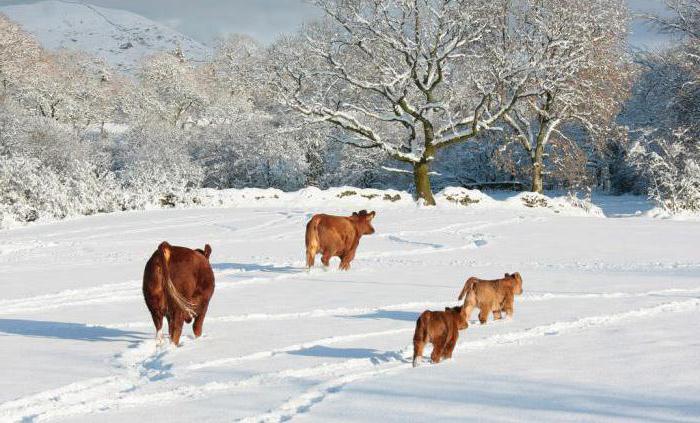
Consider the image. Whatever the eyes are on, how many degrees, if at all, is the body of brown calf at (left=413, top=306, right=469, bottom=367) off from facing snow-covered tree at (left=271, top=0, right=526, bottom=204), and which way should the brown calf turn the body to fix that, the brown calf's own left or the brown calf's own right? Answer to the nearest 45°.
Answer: approximately 45° to the brown calf's own left

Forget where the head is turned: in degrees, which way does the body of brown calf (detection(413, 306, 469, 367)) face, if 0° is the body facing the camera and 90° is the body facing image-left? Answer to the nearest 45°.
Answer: approximately 225°

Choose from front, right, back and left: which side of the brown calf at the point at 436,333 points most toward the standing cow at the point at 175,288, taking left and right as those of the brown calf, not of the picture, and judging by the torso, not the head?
left

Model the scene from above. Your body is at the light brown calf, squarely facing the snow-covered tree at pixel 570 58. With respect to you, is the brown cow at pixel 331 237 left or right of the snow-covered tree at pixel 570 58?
left

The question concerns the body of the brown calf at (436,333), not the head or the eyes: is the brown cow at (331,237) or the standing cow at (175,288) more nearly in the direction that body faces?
the brown cow

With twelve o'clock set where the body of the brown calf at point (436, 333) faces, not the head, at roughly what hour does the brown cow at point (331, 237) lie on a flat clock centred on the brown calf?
The brown cow is roughly at 10 o'clock from the brown calf.

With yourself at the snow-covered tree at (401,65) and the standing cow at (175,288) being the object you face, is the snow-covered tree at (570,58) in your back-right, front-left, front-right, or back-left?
back-left

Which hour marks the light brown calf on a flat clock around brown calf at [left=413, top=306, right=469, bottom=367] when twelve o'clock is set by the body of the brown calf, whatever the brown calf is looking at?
The light brown calf is roughly at 11 o'clock from the brown calf.

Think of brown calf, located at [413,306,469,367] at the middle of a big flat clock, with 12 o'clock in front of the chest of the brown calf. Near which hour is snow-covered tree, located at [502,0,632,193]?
The snow-covered tree is roughly at 11 o'clock from the brown calf.
